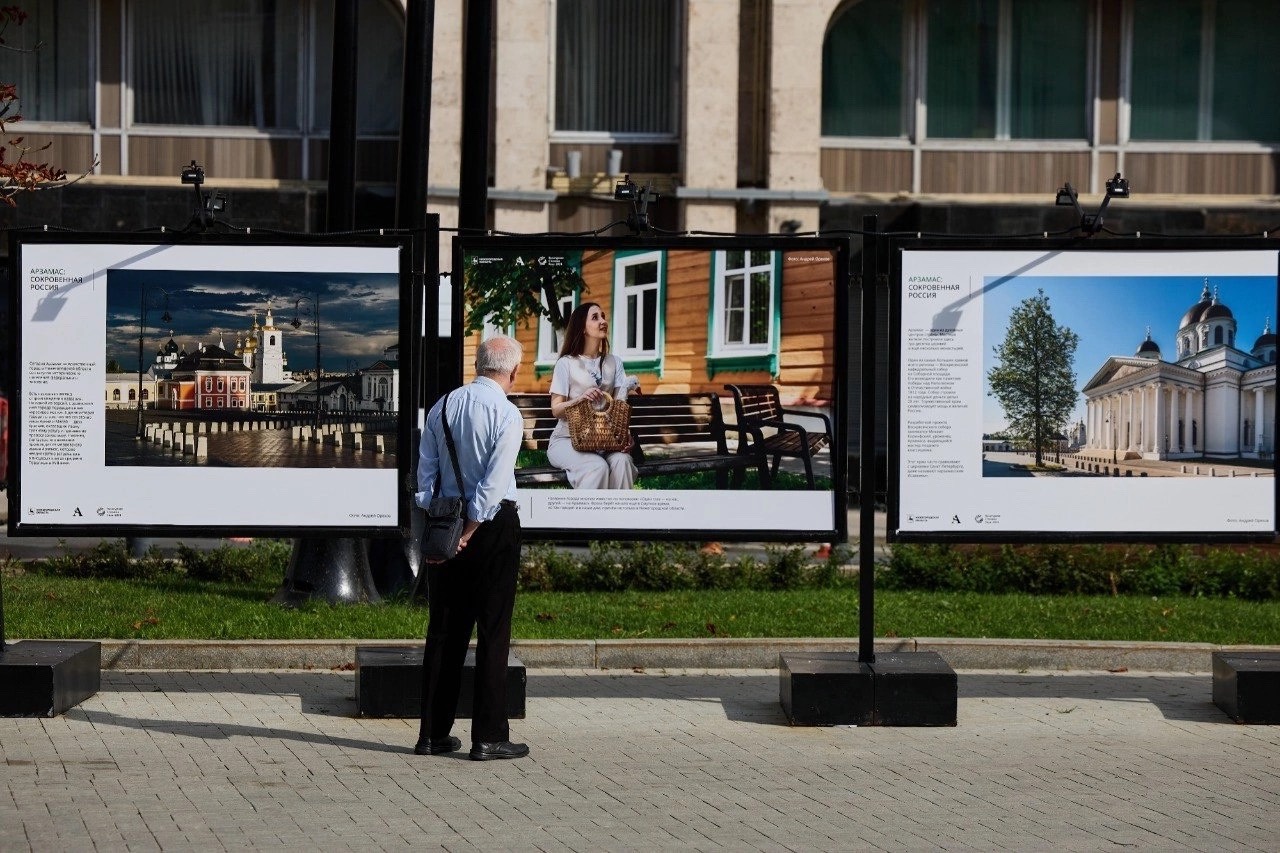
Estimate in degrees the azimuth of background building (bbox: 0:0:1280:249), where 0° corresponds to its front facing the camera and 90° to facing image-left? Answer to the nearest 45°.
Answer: approximately 0°

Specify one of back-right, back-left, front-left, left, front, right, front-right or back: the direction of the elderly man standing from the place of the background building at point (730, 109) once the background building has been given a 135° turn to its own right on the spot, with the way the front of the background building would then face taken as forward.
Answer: back-left

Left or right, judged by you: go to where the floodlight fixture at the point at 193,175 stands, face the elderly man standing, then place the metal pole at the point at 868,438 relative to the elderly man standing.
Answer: left

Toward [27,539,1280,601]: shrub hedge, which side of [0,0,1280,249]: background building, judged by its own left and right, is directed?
front

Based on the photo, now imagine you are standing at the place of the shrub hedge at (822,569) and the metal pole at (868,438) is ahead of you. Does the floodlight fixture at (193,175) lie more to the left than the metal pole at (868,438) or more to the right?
right

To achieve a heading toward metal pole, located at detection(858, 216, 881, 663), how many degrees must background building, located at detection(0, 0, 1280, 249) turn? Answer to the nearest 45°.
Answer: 0° — it already faces it

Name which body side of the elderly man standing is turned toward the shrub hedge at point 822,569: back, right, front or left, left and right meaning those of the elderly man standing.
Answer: front

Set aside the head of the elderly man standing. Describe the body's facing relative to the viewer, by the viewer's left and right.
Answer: facing away from the viewer and to the right of the viewer
